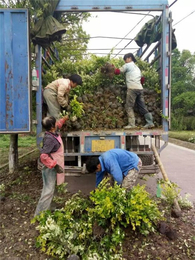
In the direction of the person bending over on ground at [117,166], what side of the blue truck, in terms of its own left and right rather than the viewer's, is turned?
back

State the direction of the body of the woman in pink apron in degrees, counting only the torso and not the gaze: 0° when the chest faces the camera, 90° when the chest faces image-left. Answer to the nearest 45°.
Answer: approximately 270°

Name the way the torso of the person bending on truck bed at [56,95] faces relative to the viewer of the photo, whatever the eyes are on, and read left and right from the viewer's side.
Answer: facing to the right of the viewer

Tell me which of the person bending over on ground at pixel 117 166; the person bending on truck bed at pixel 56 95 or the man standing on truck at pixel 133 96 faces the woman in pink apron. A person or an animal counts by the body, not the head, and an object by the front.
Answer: the person bending over on ground at pixel 117 166

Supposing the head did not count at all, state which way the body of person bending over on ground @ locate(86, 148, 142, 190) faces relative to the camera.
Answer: to the viewer's left

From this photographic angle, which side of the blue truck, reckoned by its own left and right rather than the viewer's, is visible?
back

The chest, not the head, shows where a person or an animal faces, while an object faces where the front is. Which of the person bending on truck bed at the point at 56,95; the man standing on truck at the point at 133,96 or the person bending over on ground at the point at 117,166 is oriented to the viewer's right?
the person bending on truck bed at the point at 56,95
